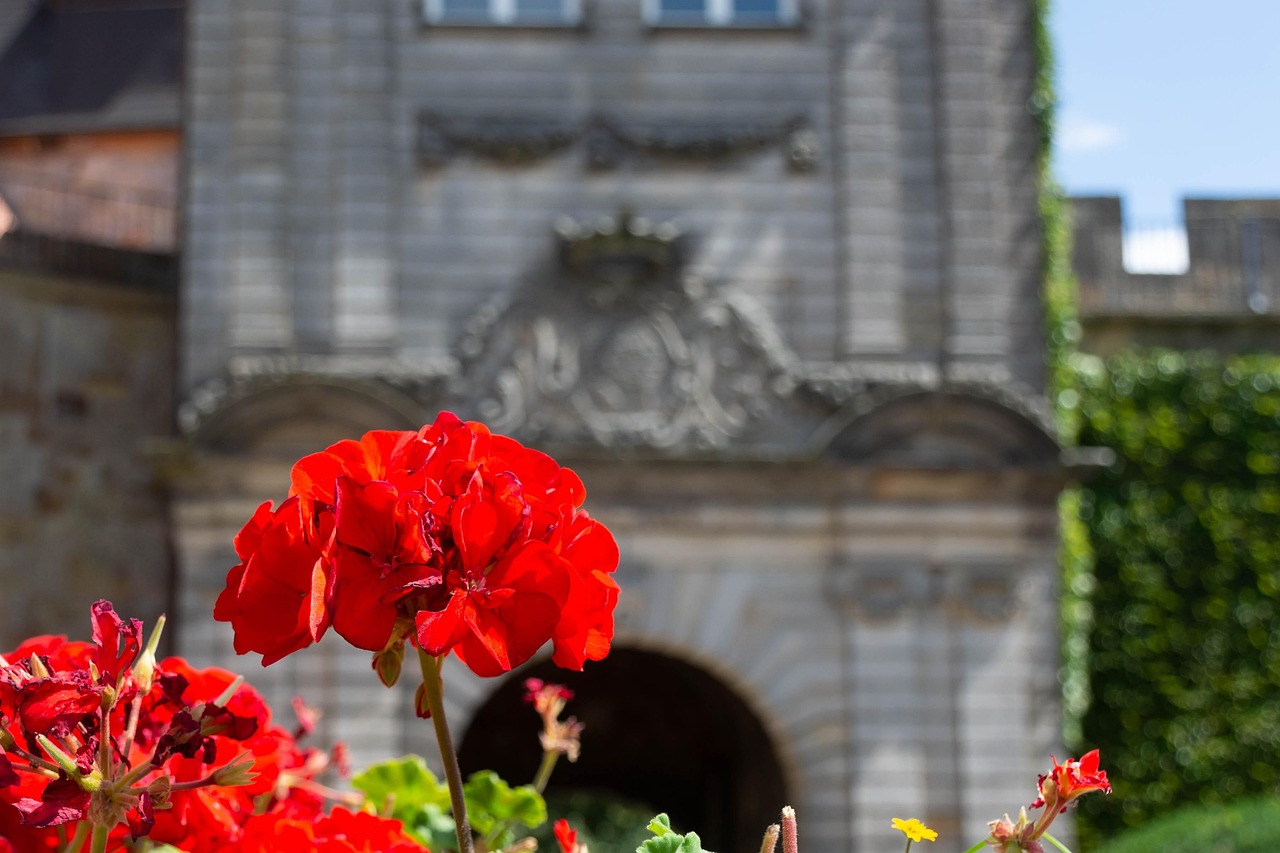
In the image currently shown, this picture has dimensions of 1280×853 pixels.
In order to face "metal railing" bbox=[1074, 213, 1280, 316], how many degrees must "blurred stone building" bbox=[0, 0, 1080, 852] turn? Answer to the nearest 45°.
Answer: approximately 135° to its left

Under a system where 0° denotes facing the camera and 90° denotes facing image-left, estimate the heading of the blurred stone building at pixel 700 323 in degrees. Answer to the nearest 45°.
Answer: approximately 0°

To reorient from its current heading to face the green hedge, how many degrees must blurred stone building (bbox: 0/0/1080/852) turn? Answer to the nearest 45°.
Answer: approximately 135° to its left

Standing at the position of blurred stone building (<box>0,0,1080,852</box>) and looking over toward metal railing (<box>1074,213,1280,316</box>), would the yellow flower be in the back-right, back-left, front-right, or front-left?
back-right

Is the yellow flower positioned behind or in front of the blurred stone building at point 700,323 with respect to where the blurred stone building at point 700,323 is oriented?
in front

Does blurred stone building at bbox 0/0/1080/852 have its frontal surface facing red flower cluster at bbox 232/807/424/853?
yes

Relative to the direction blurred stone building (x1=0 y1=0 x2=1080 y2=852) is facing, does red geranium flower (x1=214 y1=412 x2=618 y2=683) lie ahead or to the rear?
ahead

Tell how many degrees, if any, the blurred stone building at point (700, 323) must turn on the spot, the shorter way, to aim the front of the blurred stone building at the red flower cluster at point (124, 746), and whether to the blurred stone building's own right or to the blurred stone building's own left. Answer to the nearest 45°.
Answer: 0° — it already faces it

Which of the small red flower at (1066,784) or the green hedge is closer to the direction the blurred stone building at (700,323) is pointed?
the small red flower

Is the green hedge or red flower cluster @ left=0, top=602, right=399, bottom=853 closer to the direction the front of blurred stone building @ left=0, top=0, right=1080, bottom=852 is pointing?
the red flower cluster

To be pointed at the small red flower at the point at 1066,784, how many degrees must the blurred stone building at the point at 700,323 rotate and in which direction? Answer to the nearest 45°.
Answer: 0° — it already faces it

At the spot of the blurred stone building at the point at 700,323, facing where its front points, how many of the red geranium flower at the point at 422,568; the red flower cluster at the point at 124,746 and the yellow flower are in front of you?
3
